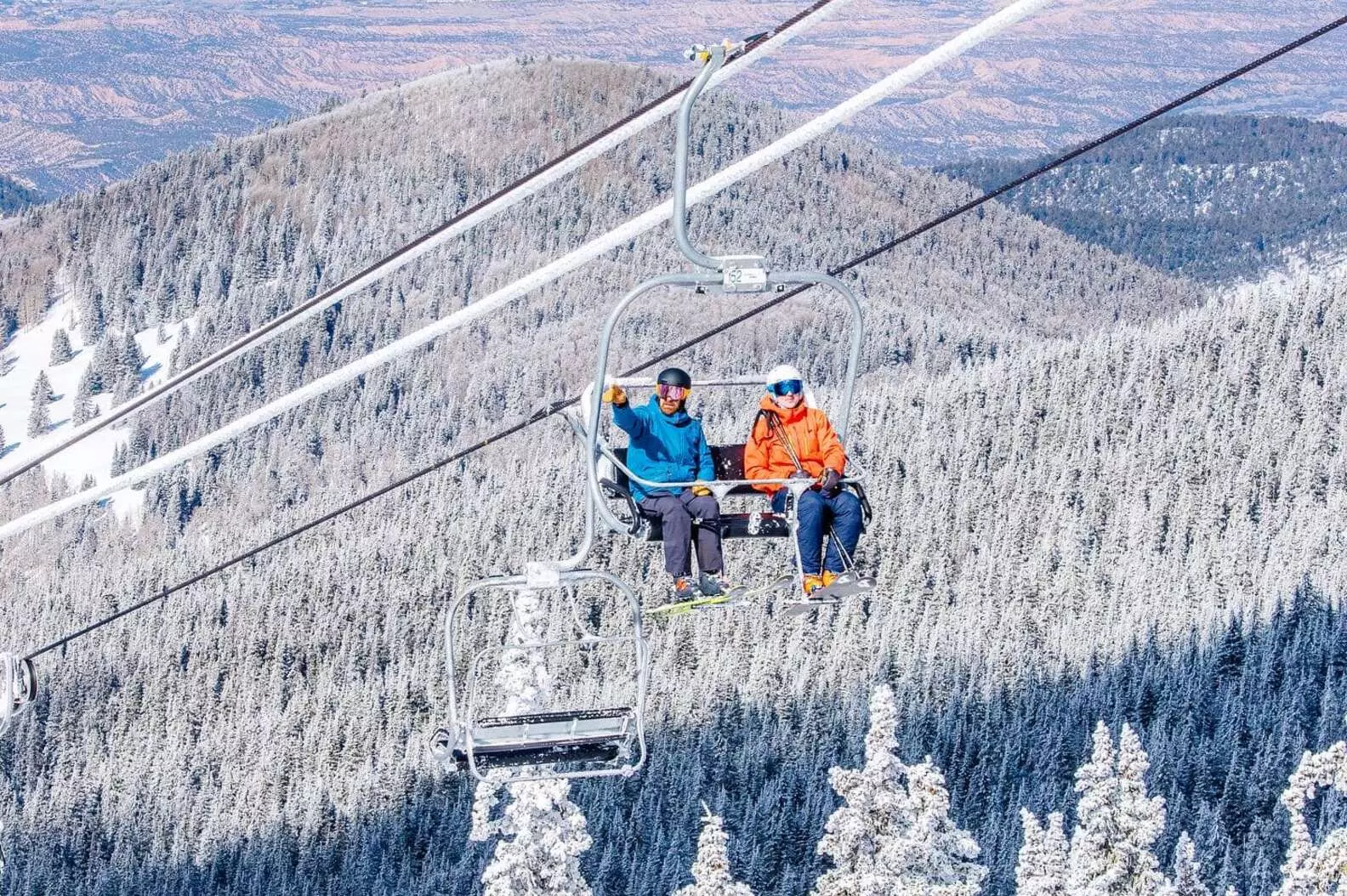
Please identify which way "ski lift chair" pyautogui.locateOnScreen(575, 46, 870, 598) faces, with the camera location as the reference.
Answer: facing the viewer and to the right of the viewer

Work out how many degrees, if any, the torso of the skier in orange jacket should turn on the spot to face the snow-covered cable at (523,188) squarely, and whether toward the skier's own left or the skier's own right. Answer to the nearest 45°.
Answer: approximately 45° to the skier's own right

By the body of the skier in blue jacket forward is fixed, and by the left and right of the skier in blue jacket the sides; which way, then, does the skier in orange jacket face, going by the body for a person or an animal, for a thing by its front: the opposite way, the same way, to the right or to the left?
the same way

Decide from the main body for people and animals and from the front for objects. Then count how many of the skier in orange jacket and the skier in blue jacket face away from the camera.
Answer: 0

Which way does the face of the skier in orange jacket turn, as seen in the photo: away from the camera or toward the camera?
toward the camera

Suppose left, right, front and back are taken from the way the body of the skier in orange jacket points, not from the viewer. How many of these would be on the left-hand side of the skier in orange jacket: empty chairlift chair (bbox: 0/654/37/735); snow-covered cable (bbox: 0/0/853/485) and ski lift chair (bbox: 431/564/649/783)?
0
